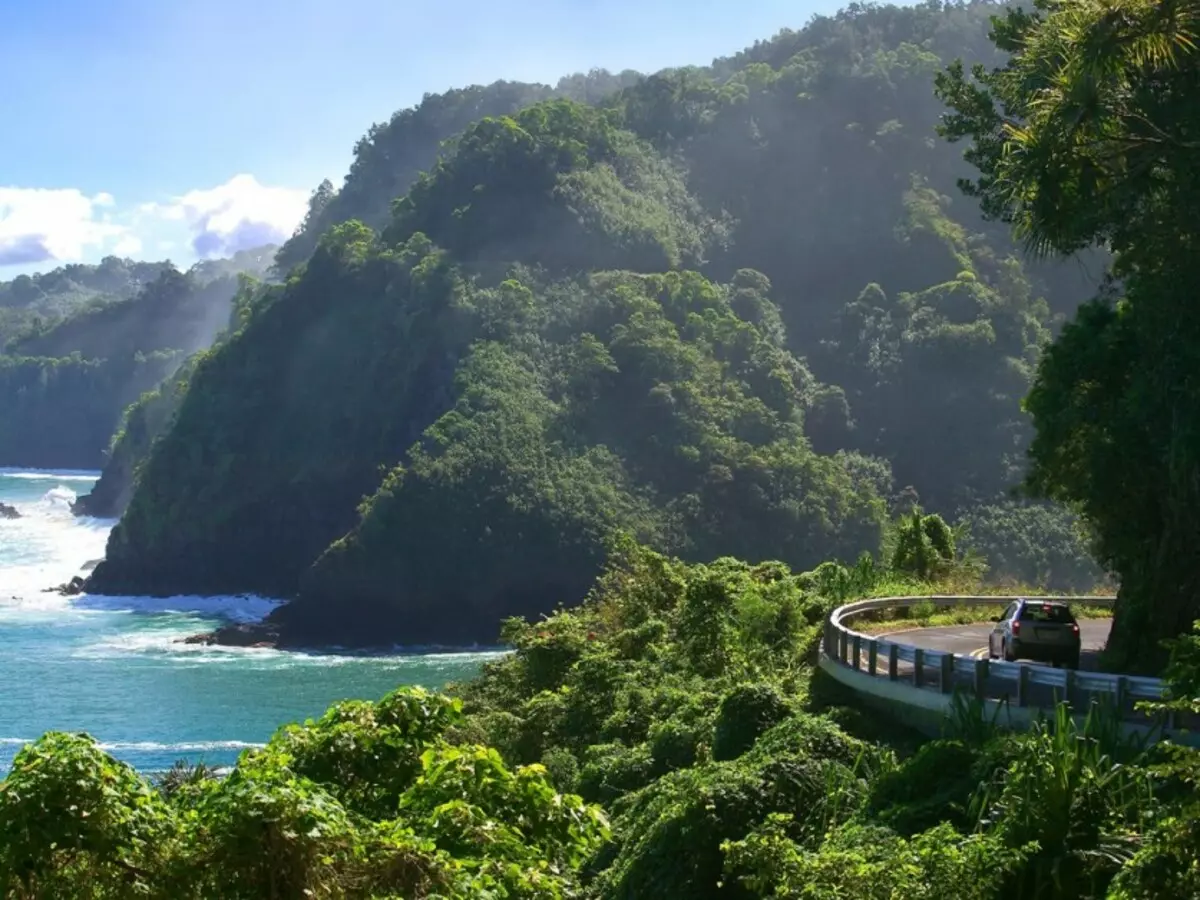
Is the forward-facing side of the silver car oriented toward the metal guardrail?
no

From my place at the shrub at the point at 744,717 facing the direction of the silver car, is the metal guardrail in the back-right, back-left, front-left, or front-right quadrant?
front-right

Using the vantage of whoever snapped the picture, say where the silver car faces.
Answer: facing away from the viewer and to the left of the viewer
